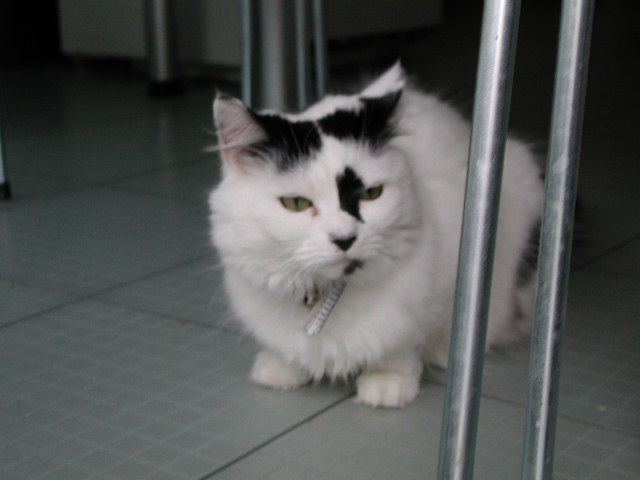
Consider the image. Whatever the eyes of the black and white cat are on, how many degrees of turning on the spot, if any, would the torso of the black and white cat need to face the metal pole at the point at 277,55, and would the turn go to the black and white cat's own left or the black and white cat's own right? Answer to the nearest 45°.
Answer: approximately 135° to the black and white cat's own right

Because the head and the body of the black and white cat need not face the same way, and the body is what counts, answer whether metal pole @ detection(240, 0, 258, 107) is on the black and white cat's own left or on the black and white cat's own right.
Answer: on the black and white cat's own right

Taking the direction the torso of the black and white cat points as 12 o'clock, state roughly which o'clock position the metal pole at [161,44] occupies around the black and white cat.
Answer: The metal pole is roughly at 4 o'clock from the black and white cat.

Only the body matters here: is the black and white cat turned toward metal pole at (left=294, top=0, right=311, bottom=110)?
no

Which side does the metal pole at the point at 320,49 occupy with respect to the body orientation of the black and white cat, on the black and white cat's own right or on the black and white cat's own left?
on the black and white cat's own right
